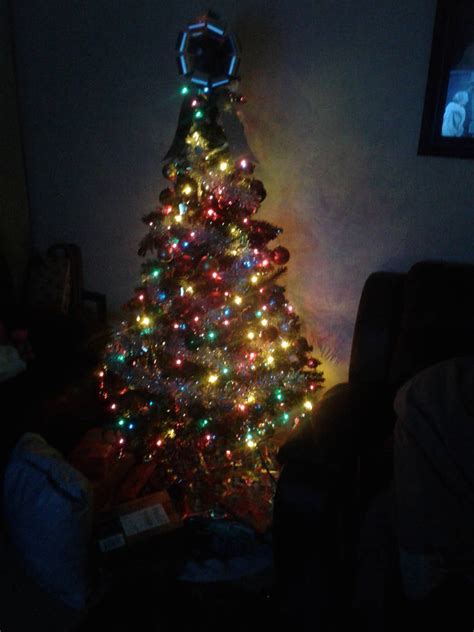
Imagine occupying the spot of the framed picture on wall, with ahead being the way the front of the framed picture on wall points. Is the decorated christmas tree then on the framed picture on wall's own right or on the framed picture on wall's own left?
on the framed picture on wall's own right

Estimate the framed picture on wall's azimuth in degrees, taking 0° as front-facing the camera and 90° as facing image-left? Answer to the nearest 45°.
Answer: approximately 0°

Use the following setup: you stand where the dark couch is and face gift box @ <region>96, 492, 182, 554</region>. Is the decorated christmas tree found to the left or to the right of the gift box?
right
